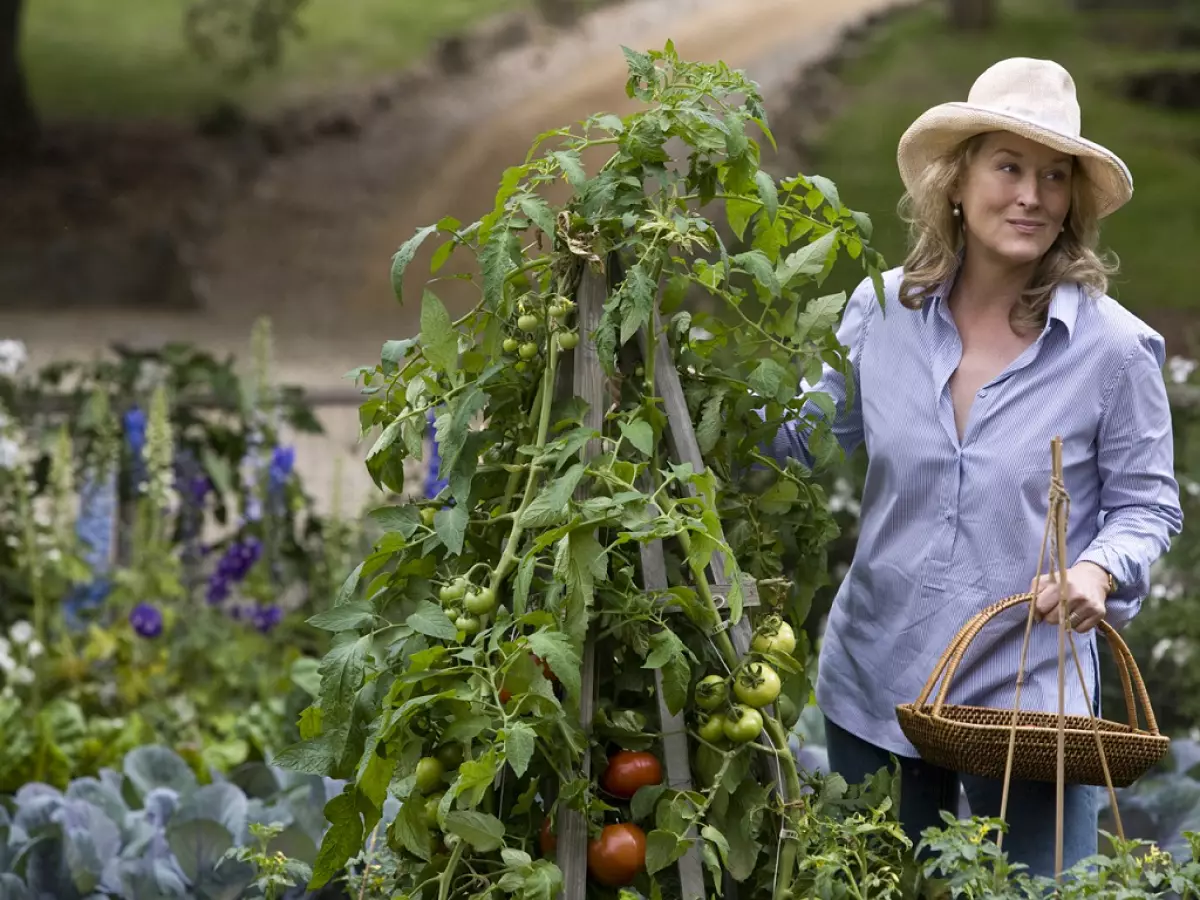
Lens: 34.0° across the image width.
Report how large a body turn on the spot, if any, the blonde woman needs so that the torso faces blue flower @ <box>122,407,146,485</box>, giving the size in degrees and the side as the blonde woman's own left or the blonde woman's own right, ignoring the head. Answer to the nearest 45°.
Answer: approximately 135° to the blonde woman's own right

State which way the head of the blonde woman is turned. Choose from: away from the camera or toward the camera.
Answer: toward the camera

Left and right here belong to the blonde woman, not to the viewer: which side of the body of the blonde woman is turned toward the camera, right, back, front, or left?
front

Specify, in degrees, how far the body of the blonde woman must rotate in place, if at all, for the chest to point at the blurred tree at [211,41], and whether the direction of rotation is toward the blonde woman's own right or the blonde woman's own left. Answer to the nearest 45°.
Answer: approximately 135° to the blonde woman's own right

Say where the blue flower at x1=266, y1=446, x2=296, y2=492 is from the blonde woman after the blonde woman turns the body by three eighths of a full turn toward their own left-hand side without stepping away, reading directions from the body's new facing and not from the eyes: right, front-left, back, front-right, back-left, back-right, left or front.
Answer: left

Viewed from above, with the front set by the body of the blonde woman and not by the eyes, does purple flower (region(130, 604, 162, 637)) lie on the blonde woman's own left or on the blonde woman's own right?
on the blonde woman's own right

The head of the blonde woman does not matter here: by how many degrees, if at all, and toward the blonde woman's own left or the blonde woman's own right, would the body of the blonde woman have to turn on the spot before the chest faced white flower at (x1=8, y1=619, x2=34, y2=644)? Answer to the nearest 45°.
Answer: approximately 135° to the blonde woman's own right

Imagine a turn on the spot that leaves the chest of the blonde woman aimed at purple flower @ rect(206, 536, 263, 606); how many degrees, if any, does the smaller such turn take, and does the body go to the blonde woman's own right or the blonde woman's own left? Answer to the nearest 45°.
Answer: approximately 135° to the blonde woman's own right

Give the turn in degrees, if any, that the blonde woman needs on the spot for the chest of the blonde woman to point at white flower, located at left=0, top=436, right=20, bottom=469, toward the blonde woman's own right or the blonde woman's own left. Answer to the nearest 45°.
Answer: approximately 135° to the blonde woman's own right

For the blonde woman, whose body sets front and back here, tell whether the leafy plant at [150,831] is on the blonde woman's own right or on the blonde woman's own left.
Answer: on the blonde woman's own right
